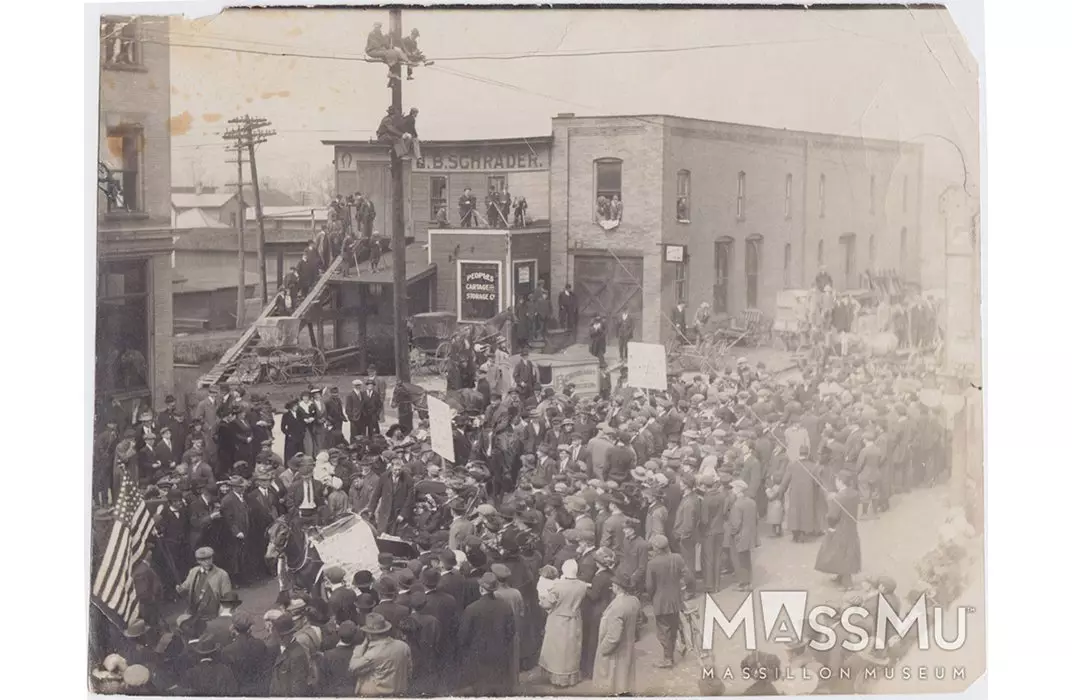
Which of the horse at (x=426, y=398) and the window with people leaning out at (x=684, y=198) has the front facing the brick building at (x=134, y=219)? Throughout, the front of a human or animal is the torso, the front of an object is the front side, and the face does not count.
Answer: the horse

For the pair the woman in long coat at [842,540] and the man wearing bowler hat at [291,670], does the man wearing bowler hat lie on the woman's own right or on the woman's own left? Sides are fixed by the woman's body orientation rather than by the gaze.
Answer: on the woman's own left

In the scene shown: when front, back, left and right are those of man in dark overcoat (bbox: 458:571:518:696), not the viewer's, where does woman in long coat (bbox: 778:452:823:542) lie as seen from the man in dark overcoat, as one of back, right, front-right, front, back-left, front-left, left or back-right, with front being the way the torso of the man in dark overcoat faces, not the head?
right

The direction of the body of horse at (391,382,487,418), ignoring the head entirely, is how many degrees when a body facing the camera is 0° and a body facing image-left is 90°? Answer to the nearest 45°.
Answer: approximately 90°

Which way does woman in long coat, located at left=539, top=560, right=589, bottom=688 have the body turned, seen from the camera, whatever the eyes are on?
away from the camera

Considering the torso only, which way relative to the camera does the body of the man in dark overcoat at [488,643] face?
away from the camera
